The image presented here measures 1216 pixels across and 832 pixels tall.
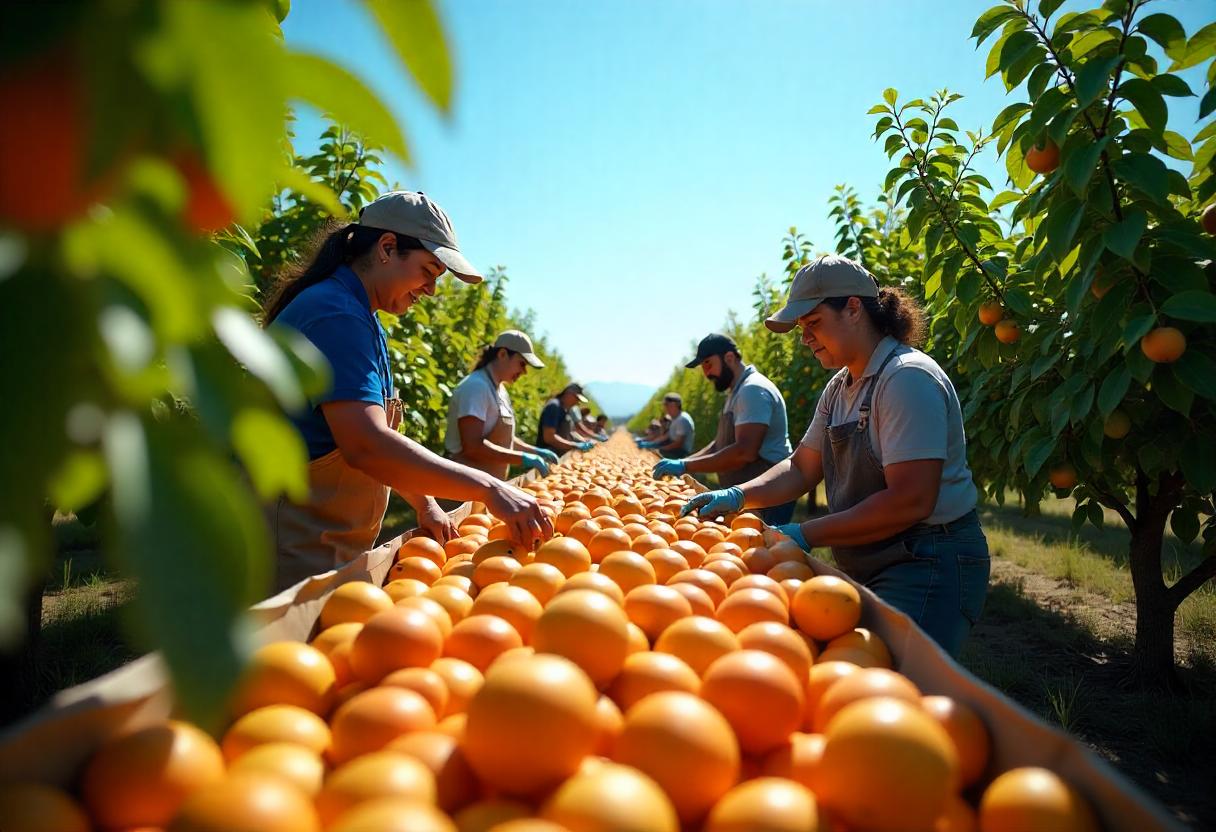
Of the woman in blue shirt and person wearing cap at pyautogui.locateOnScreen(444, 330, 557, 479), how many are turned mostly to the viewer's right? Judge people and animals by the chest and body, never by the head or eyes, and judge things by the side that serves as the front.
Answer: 2

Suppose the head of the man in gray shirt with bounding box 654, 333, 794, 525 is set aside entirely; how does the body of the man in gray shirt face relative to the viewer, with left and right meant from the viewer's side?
facing to the left of the viewer

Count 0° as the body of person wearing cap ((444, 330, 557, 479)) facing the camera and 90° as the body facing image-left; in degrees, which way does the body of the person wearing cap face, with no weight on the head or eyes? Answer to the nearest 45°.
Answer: approximately 270°

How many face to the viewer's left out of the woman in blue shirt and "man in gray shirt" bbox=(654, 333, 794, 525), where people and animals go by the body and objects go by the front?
1

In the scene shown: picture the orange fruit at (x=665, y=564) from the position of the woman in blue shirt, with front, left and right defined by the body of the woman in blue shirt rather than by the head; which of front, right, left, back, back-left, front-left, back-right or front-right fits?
front-right

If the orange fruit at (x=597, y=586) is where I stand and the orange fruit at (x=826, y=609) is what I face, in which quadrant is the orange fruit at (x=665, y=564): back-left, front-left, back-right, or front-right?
front-left

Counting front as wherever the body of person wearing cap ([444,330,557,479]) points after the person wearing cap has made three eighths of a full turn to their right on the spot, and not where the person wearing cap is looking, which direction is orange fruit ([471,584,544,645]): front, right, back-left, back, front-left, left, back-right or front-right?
front-left

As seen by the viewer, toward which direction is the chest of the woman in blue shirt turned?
to the viewer's right

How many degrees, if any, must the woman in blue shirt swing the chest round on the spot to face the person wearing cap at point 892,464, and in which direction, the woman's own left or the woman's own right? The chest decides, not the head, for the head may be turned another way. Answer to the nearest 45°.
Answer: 0° — they already face them

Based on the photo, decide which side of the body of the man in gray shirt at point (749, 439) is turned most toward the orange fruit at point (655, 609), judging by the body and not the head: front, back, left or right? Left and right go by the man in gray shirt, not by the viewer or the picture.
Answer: left

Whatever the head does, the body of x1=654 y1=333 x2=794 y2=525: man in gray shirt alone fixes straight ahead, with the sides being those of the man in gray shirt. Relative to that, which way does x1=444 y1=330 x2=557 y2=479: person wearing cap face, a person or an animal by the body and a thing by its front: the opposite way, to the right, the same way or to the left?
the opposite way

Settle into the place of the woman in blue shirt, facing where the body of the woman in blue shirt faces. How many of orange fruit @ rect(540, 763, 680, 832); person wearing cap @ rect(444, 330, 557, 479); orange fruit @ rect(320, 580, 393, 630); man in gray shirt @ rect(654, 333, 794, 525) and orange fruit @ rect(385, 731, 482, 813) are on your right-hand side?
3

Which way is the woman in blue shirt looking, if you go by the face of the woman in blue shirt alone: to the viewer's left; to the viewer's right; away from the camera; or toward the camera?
to the viewer's right

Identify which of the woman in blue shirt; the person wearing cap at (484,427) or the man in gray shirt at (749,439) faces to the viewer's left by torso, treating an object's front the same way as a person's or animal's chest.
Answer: the man in gray shirt

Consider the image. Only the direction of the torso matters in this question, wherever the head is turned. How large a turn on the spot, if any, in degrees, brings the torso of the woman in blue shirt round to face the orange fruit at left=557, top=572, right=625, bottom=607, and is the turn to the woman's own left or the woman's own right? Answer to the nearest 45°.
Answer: approximately 45° to the woman's own right
